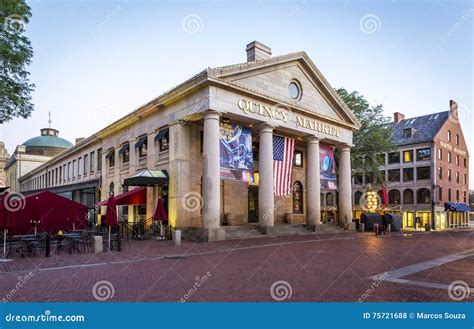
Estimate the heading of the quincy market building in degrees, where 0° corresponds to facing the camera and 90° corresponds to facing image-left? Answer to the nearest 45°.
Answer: approximately 315°

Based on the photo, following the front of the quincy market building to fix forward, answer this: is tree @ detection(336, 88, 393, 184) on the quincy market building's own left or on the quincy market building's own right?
on the quincy market building's own left

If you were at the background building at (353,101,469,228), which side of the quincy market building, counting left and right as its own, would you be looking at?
left

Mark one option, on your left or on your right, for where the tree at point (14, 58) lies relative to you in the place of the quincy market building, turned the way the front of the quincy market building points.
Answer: on your right
